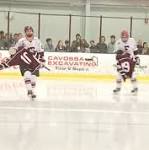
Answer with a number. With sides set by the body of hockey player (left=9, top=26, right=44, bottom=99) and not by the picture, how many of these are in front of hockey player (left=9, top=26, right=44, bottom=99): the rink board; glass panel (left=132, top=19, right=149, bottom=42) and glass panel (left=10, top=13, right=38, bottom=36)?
0

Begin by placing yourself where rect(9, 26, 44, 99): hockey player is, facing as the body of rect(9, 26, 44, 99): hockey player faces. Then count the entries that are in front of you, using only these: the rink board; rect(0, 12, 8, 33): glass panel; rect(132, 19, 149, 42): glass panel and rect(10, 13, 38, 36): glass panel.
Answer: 0

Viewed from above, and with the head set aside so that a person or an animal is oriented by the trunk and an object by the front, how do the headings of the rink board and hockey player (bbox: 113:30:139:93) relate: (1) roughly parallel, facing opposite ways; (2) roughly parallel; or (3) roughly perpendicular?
roughly parallel

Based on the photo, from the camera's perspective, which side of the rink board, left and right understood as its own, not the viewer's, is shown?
front

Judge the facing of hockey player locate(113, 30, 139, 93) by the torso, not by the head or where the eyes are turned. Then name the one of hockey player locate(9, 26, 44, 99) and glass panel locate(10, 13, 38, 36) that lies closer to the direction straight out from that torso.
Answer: the hockey player

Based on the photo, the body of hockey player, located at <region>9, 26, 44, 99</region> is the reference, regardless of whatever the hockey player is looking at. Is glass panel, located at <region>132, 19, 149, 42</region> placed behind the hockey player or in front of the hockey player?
behind

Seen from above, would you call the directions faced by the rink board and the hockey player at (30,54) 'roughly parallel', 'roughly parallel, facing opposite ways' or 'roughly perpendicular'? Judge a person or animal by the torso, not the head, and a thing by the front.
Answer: roughly parallel

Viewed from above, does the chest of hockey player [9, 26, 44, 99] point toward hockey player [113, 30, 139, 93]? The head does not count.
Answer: no

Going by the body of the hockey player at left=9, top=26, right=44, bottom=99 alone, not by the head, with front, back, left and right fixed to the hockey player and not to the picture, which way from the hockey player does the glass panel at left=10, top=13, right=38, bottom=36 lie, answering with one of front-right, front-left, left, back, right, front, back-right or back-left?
back

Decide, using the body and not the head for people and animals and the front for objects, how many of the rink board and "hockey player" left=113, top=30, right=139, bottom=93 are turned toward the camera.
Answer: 2

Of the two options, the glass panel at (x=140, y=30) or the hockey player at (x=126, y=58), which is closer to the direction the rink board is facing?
the hockey player

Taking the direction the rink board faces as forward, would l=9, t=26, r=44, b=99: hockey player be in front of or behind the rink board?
in front

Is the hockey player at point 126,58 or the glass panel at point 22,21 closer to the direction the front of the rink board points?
the hockey player

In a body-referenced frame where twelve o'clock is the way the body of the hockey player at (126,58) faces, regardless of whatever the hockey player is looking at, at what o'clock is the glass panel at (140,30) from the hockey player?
The glass panel is roughly at 6 o'clock from the hockey player.
